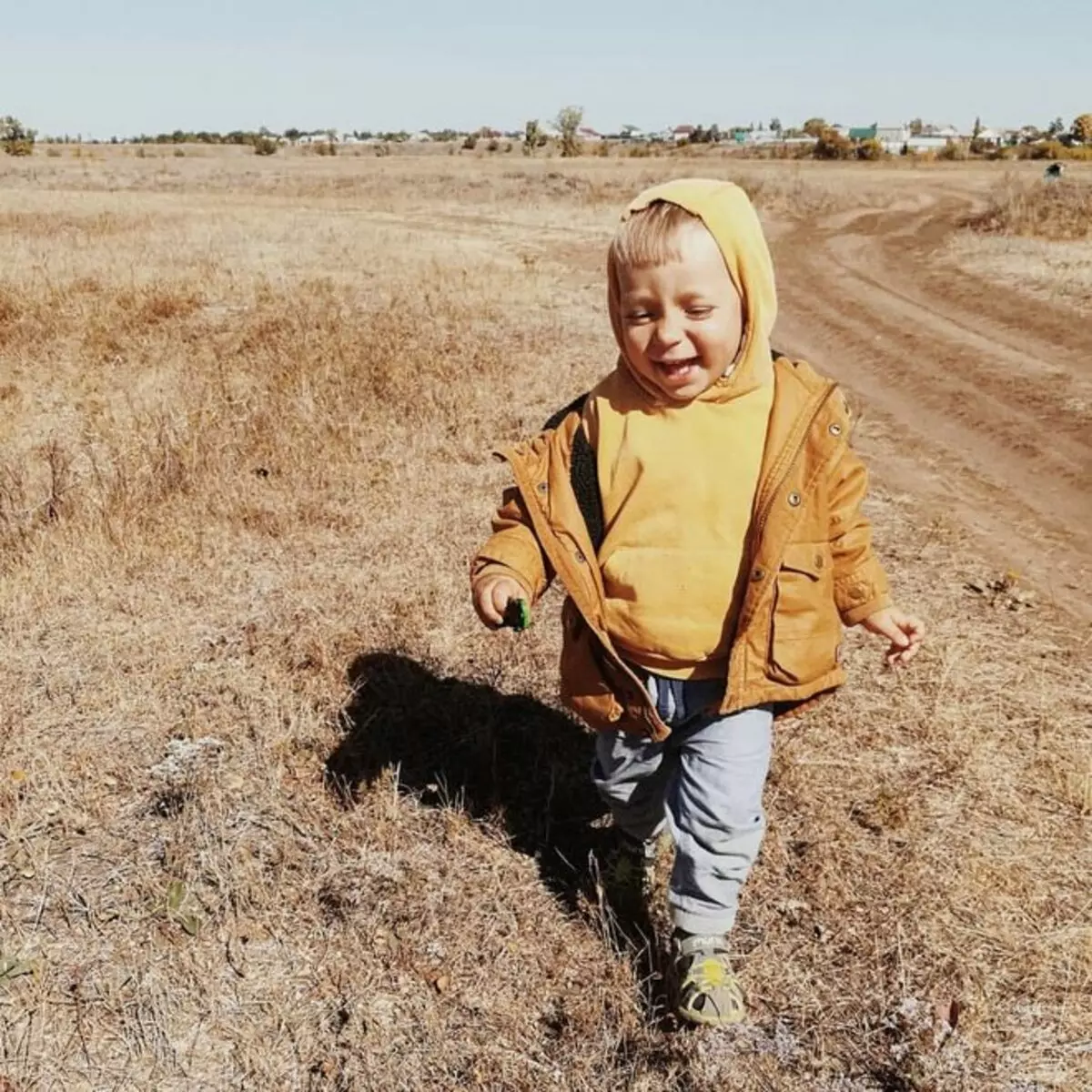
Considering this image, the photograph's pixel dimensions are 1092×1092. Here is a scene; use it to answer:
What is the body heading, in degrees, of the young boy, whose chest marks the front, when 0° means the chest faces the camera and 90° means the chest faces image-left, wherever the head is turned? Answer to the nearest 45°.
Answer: approximately 0°

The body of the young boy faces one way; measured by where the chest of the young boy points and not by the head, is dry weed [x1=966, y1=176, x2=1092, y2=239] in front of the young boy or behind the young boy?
behind
